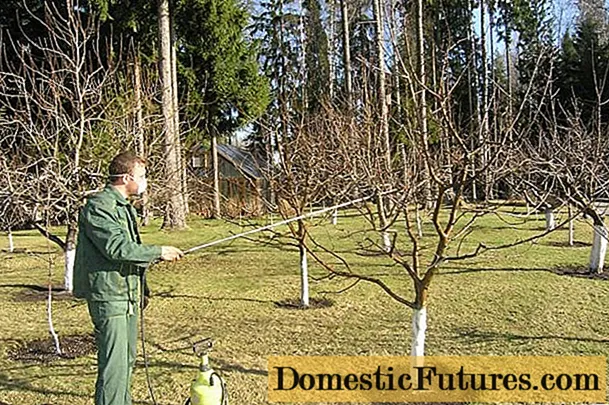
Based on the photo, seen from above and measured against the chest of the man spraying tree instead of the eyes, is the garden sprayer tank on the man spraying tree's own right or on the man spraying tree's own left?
on the man spraying tree's own right

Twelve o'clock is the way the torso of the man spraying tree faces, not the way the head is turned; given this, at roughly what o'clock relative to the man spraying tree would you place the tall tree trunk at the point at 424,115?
The tall tree trunk is roughly at 11 o'clock from the man spraying tree.

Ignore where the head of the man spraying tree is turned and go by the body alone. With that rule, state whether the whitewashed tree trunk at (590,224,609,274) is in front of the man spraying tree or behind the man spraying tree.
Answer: in front

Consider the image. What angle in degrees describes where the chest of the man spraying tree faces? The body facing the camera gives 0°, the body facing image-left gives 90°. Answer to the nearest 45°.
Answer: approximately 270°

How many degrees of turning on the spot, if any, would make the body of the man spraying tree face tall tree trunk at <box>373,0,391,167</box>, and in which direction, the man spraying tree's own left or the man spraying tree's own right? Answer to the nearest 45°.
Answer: approximately 45° to the man spraying tree's own left
